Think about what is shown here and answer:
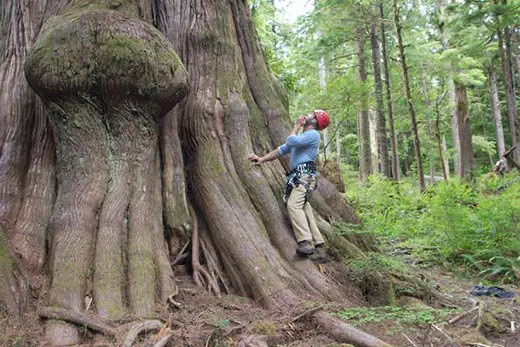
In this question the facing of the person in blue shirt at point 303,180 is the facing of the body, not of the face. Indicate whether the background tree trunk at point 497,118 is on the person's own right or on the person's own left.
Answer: on the person's own right

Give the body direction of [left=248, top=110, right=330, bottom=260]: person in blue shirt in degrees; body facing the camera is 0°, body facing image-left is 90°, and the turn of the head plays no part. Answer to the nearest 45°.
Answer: approximately 90°

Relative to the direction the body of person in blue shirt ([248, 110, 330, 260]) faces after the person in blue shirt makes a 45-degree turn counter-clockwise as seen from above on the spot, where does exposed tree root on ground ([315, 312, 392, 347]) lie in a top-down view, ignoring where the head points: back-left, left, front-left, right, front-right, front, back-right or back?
front-left

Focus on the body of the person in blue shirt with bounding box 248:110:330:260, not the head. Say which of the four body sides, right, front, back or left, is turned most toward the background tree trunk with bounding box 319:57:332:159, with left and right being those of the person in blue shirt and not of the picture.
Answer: right

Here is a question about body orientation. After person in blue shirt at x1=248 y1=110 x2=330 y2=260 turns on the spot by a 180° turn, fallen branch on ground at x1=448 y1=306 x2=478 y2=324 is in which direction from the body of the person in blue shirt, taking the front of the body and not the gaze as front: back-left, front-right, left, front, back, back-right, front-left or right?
front-right

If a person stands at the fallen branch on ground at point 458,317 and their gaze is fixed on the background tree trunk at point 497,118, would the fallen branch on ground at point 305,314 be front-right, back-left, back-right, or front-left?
back-left

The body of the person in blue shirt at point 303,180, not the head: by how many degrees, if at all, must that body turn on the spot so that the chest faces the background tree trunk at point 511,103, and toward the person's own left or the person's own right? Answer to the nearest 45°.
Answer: approximately 135° to the person's own right
